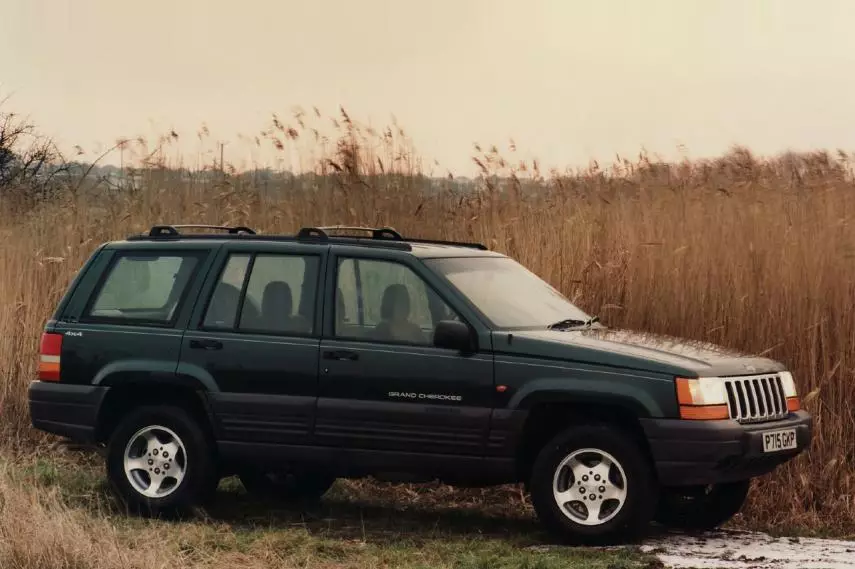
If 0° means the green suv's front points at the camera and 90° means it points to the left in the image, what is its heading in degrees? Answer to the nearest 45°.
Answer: approximately 315°
